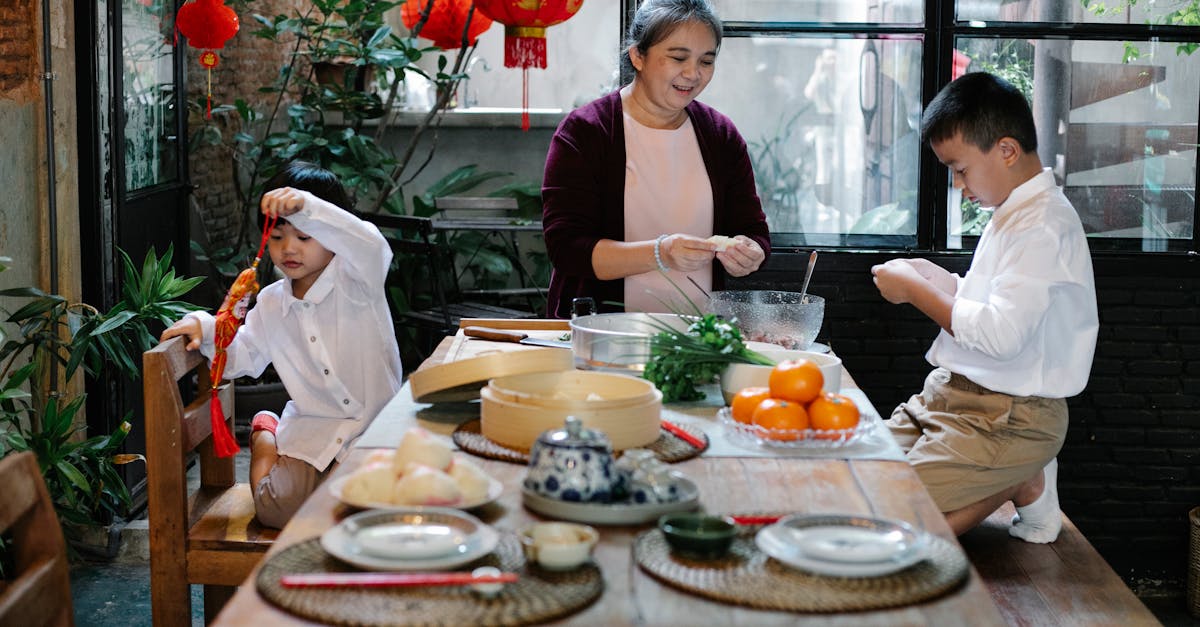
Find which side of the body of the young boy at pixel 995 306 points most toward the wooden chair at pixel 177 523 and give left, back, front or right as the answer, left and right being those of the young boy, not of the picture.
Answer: front

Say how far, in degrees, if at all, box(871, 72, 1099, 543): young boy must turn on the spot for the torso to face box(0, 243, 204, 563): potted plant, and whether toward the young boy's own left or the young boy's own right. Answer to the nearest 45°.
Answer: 0° — they already face it

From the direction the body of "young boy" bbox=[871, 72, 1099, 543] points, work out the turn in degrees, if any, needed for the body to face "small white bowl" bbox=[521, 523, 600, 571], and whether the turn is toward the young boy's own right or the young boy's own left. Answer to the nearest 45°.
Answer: approximately 90° to the young boy's own left

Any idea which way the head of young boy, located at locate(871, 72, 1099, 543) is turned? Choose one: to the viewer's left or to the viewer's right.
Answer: to the viewer's left

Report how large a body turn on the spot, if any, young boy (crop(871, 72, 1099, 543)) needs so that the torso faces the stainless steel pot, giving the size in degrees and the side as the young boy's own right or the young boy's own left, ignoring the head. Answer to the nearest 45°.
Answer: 0° — they already face it

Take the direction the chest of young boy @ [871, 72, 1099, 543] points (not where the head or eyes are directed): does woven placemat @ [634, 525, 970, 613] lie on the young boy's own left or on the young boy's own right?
on the young boy's own left

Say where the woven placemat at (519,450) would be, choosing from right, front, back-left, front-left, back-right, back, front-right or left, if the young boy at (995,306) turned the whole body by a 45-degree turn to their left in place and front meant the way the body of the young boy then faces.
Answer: front

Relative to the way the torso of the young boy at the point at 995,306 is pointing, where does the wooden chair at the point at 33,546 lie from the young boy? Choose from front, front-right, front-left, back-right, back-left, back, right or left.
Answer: front-left

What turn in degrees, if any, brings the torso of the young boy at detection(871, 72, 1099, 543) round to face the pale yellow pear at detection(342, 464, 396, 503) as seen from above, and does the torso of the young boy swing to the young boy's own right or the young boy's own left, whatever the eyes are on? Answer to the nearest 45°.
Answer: approximately 45° to the young boy's own left

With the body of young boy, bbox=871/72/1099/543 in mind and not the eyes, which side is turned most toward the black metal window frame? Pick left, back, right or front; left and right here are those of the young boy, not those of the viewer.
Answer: right

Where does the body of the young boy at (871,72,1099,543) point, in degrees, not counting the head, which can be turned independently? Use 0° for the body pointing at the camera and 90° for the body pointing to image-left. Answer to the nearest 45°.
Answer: approximately 90°

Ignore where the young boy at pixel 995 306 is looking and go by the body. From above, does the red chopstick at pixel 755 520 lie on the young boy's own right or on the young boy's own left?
on the young boy's own left
